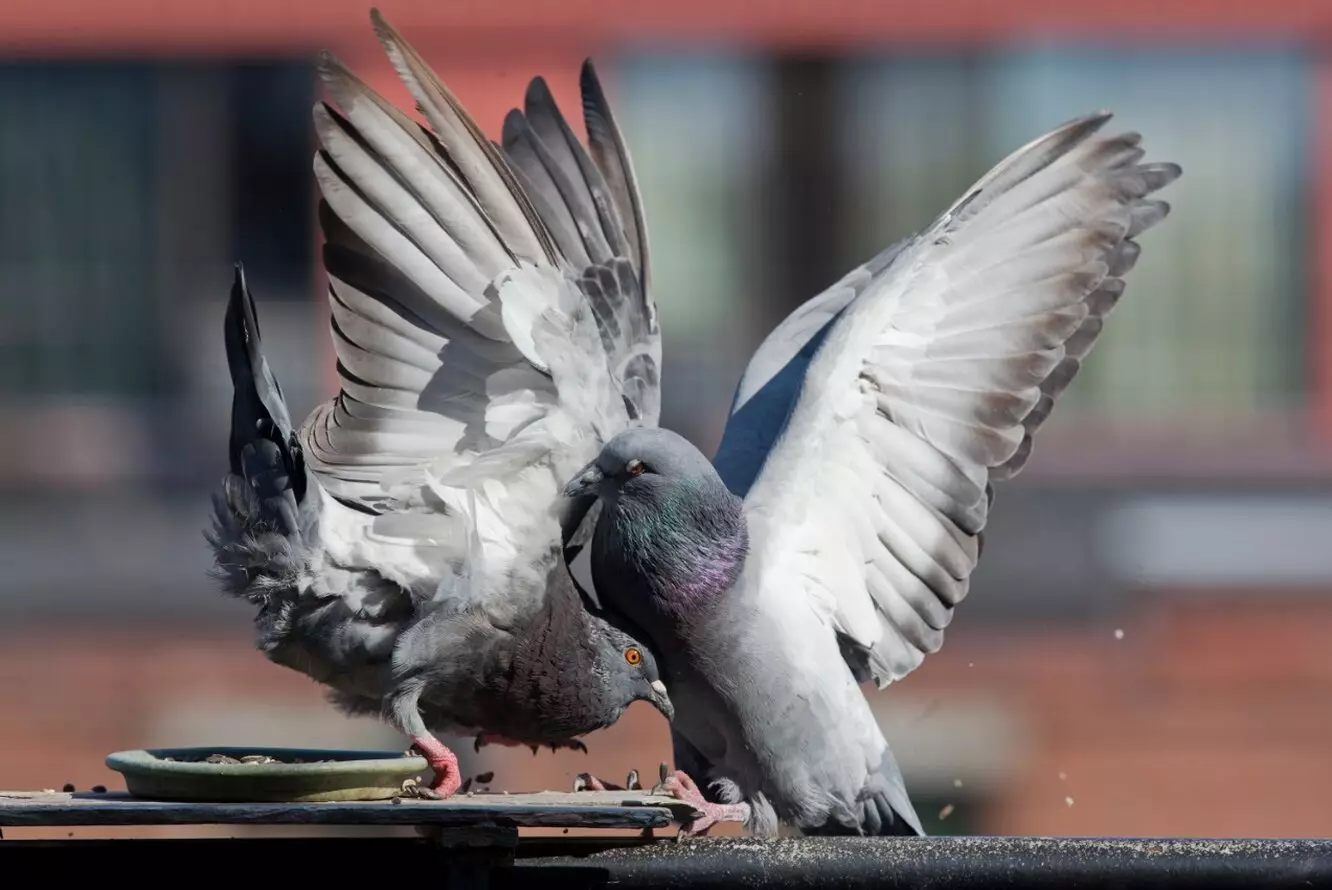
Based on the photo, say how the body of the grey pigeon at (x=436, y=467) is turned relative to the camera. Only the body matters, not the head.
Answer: to the viewer's right

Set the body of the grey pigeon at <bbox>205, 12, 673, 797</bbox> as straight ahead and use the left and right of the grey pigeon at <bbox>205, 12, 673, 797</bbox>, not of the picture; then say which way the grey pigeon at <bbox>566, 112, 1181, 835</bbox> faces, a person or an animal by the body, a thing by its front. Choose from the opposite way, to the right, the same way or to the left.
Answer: the opposite way

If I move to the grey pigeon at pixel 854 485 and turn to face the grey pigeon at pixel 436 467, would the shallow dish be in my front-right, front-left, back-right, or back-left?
front-left

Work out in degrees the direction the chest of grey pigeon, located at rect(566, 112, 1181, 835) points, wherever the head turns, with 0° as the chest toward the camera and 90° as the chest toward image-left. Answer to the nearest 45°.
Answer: approximately 90°

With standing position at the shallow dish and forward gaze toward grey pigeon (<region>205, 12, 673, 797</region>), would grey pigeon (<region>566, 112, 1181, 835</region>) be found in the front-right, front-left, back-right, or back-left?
front-right

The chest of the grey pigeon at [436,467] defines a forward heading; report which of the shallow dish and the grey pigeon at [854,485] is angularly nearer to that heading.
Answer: the grey pigeon

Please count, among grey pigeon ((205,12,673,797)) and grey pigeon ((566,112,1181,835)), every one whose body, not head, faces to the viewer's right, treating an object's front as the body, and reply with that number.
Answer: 1

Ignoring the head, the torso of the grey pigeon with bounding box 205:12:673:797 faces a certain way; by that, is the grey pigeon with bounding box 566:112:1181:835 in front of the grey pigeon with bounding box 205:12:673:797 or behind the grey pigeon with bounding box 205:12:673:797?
in front

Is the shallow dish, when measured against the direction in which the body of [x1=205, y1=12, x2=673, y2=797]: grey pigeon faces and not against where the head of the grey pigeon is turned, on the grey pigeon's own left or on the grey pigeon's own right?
on the grey pigeon's own right
